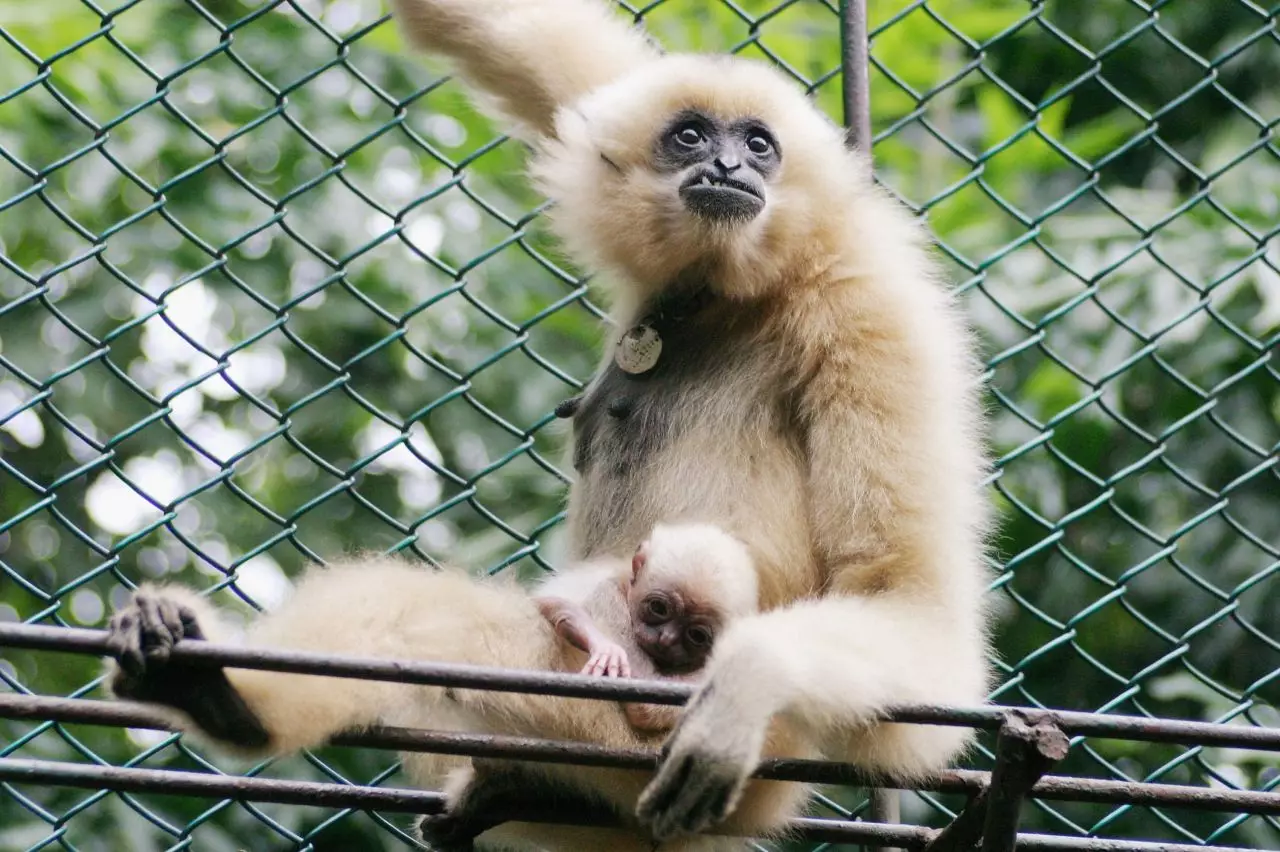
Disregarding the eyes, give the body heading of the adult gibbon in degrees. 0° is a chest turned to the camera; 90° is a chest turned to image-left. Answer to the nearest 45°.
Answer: approximately 45°
